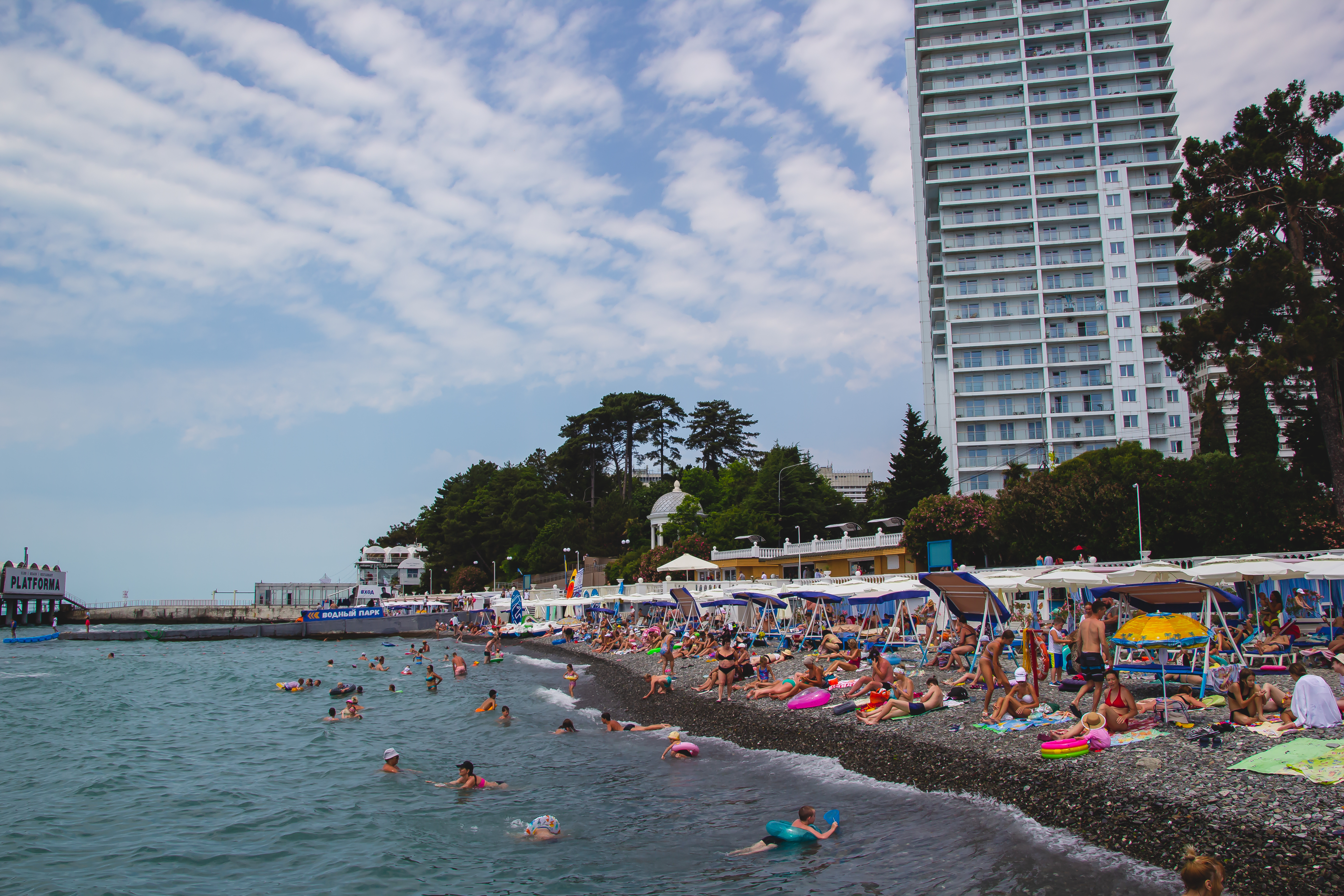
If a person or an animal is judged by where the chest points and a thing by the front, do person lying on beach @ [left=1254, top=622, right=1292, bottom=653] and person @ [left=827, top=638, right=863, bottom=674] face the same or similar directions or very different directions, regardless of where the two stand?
same or similar directions

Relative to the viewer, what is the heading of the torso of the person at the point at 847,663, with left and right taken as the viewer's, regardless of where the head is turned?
facing to the left of the viewer

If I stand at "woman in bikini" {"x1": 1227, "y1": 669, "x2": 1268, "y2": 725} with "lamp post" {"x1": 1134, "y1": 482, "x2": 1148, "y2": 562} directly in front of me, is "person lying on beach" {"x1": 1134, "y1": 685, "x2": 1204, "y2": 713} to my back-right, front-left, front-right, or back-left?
front-left

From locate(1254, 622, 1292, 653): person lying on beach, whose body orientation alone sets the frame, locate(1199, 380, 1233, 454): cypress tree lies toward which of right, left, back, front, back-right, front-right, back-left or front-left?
back-right

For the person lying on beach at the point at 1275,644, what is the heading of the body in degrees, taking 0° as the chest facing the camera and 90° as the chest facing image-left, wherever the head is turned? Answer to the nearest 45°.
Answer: approximately 45°

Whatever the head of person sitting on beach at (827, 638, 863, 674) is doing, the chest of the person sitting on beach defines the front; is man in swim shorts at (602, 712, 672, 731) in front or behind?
in front

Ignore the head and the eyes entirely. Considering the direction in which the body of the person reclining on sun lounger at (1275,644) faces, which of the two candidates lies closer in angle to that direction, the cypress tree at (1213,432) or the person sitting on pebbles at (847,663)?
the person sitting on pebbles

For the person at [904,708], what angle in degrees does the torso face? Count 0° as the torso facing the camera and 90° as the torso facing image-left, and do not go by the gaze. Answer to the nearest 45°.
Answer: approximately 90°

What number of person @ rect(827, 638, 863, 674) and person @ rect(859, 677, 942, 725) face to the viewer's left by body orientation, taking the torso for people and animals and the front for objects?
2

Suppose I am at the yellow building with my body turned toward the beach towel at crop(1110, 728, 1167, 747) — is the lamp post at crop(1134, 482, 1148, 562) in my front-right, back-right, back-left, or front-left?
front-left

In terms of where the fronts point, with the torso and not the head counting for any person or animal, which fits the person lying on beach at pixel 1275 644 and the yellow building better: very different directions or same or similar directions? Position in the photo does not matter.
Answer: same or similar directions
